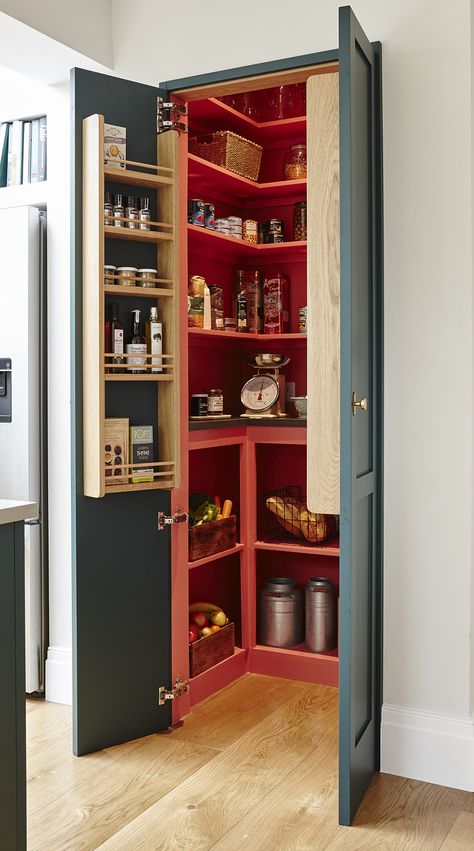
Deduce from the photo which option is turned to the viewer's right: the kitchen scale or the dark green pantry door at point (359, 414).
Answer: the dark green pantry door

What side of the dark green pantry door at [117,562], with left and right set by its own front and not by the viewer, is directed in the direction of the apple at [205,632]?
right

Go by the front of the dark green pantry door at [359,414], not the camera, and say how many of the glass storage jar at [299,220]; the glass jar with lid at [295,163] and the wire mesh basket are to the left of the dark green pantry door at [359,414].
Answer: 3

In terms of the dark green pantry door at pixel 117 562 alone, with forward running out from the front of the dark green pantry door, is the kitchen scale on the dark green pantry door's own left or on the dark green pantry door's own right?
on the dark green pantry door's own right

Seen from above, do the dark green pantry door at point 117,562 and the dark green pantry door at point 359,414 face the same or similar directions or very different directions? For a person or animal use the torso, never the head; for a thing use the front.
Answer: very different directions

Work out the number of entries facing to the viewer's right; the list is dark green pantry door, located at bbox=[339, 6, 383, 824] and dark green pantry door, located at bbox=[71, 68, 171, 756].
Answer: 1

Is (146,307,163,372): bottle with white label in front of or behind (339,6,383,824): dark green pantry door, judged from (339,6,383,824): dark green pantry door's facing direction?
behind

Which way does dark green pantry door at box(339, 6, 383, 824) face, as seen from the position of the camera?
facing to the right of the viewer

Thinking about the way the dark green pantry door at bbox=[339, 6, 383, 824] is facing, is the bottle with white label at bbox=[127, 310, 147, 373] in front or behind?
behind

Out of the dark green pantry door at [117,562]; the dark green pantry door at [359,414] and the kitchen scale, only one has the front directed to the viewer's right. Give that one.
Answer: the dark green pantry door at [359,414]
